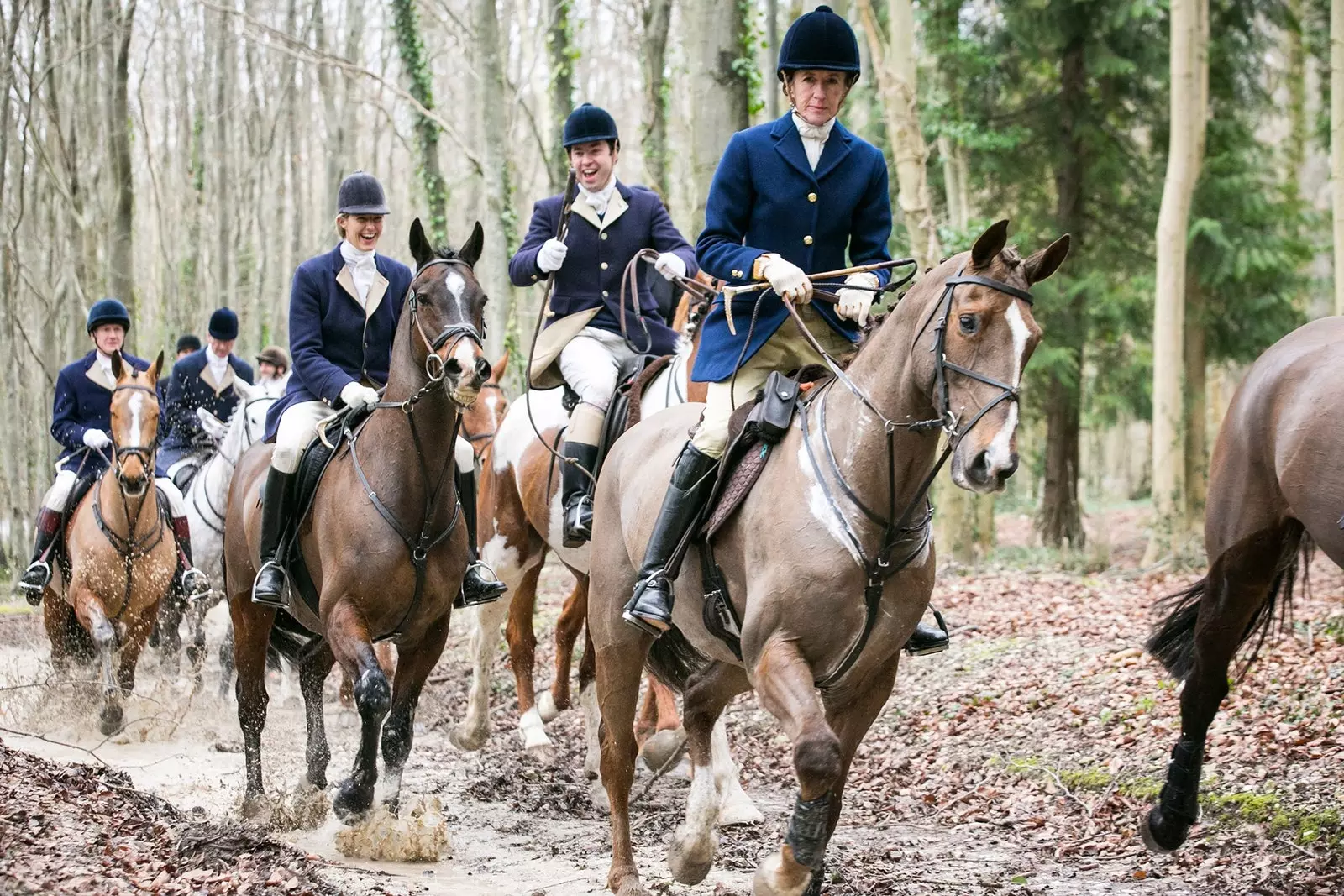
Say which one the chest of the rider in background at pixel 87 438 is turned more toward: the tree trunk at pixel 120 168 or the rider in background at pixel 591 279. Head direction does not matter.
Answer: the rider in background

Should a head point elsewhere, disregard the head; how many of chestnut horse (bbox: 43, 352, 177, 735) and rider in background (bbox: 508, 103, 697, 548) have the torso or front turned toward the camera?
2

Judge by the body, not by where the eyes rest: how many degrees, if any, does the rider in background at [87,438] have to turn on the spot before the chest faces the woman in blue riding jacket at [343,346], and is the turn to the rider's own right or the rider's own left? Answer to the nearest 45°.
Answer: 0° — they already face them

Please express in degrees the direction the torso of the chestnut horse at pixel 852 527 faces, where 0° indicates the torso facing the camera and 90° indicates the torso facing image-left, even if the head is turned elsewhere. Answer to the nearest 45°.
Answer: approximately 315°

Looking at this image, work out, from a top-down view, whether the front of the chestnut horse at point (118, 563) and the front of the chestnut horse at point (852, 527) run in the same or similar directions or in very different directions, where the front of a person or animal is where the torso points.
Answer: same or similar directions

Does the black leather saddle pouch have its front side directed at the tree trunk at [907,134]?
no

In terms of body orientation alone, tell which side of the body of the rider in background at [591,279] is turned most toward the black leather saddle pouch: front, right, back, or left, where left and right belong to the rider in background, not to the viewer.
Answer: front

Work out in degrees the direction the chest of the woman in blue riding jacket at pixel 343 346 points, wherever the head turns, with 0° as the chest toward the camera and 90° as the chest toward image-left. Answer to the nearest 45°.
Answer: approximately 315°

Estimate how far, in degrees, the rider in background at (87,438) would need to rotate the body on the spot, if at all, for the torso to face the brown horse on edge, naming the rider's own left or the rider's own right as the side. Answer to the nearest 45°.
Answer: approximately 45° to the rider's own left

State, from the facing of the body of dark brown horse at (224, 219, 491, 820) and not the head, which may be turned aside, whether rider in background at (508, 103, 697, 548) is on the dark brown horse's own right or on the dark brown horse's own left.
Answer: on the dark brown horse's own left

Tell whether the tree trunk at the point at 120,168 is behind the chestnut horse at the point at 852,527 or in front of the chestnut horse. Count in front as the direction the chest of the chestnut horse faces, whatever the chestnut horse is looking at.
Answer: behind

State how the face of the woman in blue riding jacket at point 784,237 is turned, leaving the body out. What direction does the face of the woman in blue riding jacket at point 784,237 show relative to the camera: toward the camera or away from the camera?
toward the camera

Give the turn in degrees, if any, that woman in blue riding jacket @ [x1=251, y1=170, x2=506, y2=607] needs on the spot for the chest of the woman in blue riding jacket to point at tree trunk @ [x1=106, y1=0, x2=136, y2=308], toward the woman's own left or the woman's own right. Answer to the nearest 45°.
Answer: approximately 135° to the woman's own left

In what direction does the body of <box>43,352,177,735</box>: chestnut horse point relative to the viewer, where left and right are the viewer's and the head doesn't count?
facing the viewer

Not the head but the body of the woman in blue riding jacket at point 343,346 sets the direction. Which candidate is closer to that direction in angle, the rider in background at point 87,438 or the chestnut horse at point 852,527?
the chestnut horse

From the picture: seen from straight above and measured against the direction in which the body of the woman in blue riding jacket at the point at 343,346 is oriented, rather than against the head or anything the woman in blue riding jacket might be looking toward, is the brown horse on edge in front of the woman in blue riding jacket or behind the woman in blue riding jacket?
in front

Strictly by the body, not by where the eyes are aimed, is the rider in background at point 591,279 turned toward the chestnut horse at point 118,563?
no

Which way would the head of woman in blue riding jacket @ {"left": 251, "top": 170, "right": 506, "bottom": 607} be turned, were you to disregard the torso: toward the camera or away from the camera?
toward the camera

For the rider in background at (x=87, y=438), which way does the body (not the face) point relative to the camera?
toward the camera
